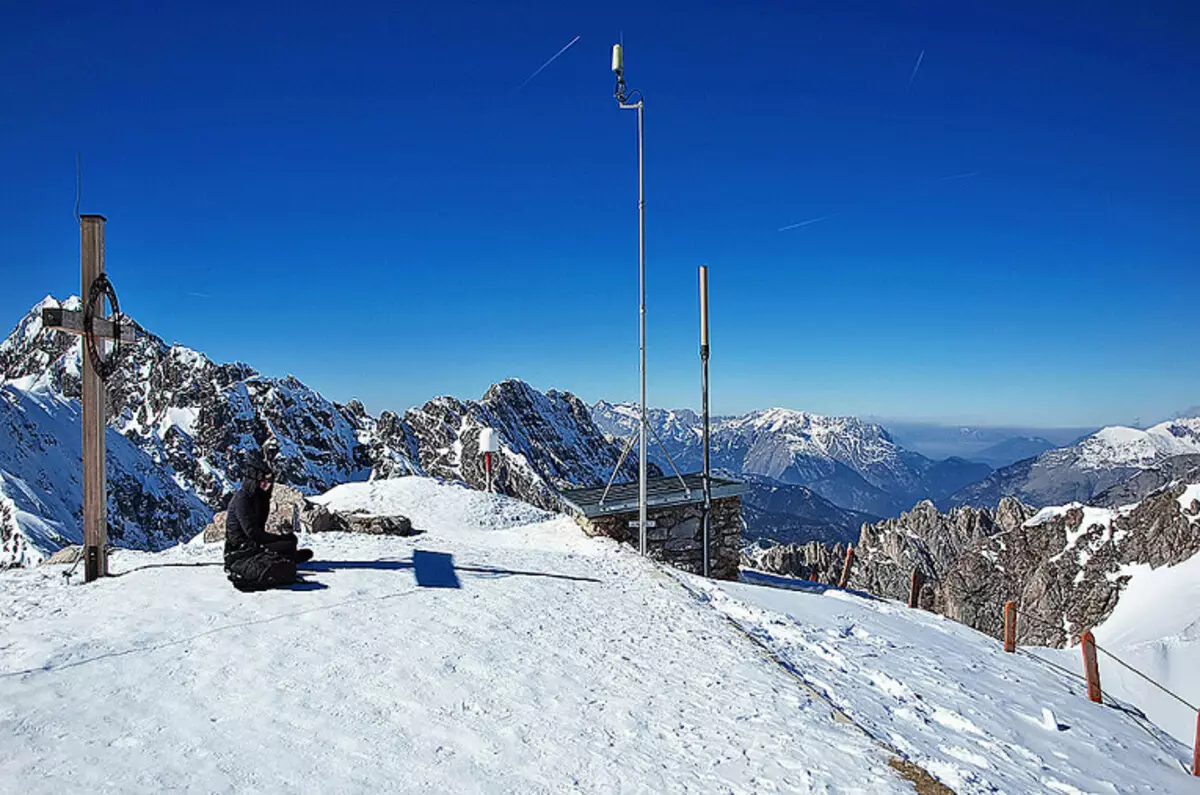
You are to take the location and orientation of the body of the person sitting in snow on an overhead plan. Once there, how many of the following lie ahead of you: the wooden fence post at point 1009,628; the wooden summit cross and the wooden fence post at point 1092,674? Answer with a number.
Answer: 2

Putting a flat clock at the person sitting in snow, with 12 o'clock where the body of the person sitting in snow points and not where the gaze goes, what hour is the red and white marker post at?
The red and white marker post is roughly at 10 o'clock from the person sitting in snow.

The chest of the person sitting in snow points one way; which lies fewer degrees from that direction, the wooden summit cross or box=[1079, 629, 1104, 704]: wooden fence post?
the wooden fence post

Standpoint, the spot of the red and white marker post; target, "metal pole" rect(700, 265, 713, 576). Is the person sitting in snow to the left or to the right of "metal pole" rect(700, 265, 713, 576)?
right

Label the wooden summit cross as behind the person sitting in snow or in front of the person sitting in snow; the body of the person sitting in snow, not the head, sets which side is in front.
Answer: behind

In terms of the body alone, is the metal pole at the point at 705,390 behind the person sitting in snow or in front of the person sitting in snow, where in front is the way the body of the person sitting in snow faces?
in front

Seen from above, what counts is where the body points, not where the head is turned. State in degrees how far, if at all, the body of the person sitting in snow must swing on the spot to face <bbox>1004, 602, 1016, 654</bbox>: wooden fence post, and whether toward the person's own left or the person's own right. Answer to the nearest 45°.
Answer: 0° — they already face it

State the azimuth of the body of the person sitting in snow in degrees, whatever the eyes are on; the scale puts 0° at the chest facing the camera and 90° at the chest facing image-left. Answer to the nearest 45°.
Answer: approximately 270°

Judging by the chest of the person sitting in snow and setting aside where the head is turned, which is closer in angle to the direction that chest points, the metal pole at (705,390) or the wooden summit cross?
the metal pole

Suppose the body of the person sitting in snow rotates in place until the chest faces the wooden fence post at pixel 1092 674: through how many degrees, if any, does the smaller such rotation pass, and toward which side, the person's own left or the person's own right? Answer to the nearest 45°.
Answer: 0° — they already face it
